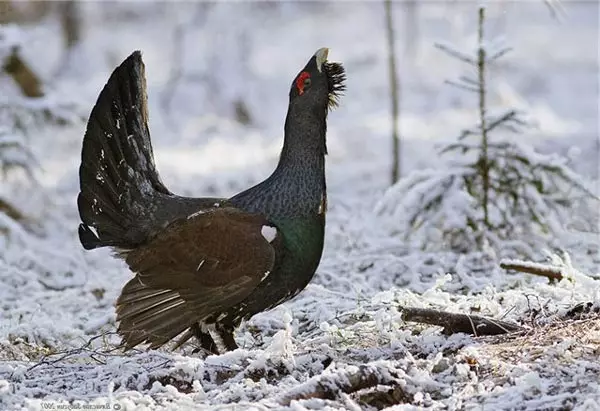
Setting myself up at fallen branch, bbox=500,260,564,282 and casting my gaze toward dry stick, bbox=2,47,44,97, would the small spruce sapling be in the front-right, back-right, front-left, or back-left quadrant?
front-right

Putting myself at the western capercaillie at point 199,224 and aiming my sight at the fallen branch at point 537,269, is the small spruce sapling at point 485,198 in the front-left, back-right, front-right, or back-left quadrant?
front-left

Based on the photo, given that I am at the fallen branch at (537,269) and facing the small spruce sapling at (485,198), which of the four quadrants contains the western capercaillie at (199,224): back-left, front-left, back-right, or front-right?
back-left

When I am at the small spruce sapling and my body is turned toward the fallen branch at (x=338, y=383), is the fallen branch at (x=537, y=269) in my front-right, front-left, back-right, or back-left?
front-left

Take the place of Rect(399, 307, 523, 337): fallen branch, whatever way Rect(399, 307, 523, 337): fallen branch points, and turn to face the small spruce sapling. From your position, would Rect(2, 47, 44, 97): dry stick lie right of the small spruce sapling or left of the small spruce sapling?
left

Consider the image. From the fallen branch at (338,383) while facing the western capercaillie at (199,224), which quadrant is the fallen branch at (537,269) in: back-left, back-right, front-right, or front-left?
front-right

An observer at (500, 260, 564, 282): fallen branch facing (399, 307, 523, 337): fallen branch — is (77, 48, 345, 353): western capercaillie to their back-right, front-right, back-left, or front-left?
front-right

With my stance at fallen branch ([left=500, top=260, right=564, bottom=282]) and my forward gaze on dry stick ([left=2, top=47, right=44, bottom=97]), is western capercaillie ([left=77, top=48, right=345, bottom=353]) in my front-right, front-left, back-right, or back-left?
front-left

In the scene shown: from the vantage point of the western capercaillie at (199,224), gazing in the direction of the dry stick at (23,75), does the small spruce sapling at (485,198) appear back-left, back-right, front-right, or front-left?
front-right
